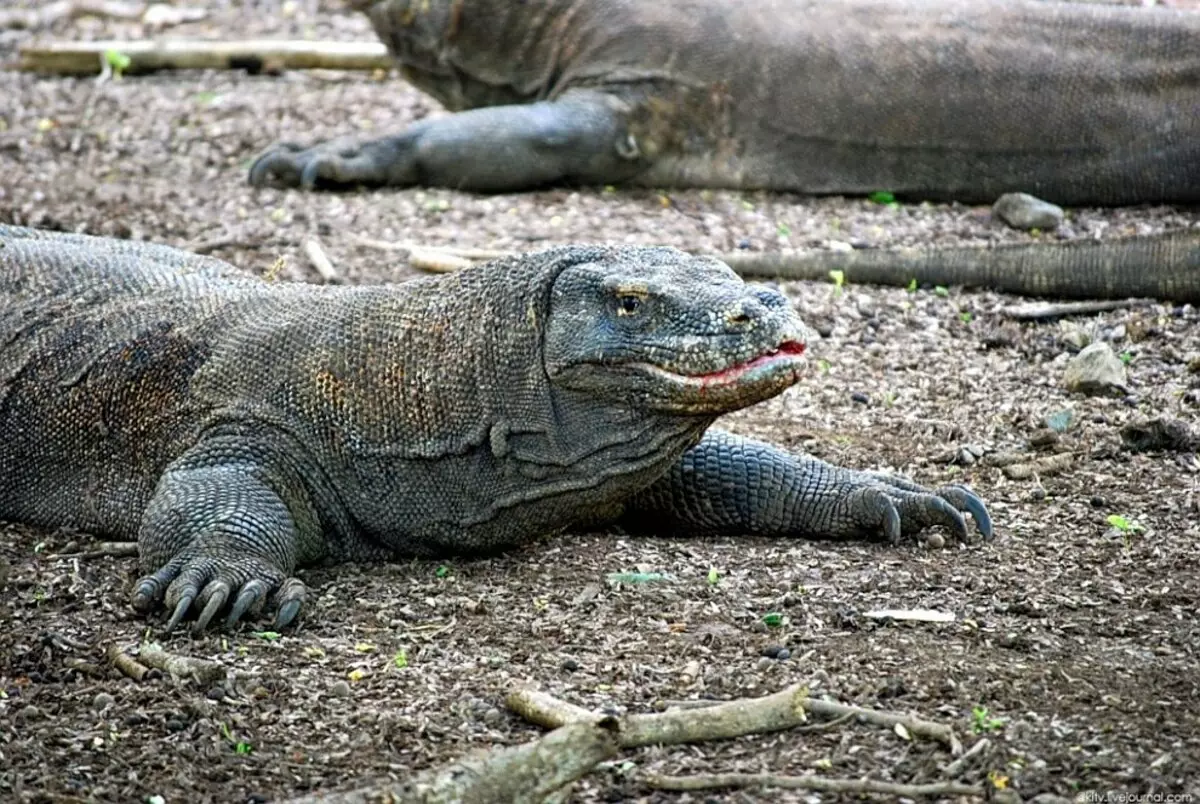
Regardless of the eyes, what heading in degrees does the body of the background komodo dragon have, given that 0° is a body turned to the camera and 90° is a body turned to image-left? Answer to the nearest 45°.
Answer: approximately 90°

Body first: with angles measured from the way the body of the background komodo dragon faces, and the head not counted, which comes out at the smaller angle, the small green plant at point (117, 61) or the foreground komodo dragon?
the small green plant

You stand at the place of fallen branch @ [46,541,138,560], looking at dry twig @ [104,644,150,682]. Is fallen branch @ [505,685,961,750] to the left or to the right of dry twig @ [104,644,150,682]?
left

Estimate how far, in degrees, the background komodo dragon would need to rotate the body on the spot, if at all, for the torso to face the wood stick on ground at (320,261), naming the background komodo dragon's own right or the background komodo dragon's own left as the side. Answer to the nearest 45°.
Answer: approximately 45° to the background komodo dragon's own left

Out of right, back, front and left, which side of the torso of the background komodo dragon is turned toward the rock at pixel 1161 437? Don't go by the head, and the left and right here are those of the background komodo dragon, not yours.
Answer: left

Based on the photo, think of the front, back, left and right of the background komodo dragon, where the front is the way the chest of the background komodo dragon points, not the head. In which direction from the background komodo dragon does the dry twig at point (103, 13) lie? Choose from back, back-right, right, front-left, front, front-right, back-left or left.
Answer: front-right

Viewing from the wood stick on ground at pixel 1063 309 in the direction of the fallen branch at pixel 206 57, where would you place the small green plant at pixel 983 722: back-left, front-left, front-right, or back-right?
back-left

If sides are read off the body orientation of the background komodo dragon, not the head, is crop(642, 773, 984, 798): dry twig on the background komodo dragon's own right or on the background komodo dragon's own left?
on the background komodo dragon's own left

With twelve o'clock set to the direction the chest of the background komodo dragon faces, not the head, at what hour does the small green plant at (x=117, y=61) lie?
The small green plant is roughly at 1 o'clock from the background komodo dragon.

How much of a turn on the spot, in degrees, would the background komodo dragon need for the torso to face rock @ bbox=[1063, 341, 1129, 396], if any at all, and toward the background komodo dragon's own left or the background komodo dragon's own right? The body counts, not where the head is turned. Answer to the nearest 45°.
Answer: approximately 90° to the background komodo dragon's own left

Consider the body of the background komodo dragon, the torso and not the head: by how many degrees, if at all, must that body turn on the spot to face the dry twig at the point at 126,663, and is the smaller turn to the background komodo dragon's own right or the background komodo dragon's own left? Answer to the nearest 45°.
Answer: approximately 90° to the background komodo dragon's own left

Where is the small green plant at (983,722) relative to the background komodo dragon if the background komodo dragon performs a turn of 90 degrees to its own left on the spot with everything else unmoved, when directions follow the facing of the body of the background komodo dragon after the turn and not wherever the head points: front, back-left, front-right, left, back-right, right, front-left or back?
front

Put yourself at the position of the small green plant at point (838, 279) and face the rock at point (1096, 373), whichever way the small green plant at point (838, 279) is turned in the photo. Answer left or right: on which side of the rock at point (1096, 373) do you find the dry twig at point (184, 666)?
right

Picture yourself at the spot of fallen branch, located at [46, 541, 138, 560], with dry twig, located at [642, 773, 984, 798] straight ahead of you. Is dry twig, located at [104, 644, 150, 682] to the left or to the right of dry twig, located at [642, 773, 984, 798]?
right

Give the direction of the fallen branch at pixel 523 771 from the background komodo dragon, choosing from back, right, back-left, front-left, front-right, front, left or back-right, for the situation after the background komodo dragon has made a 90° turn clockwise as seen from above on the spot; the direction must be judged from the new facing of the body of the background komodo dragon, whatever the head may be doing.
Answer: back

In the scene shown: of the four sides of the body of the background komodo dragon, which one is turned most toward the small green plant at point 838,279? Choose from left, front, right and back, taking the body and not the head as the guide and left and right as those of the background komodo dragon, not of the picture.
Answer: left
